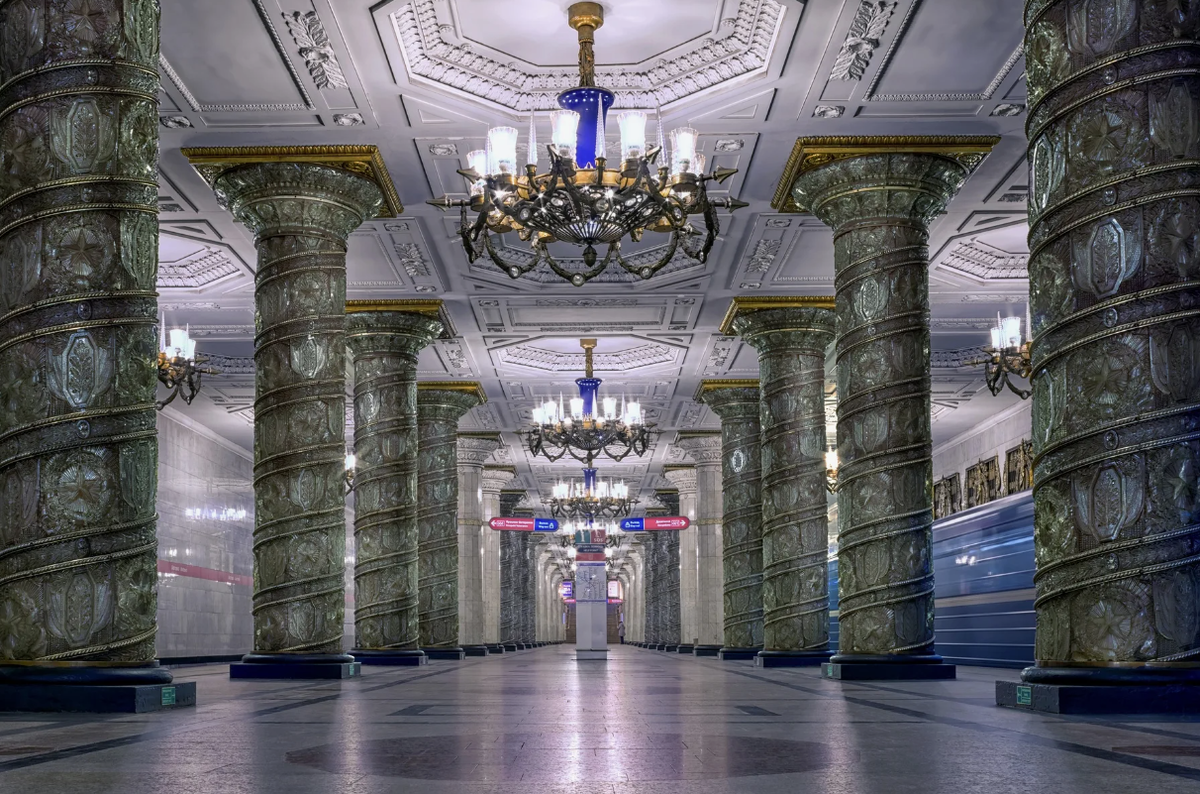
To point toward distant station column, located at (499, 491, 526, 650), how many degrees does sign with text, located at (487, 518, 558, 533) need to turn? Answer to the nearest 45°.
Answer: approximately 180°

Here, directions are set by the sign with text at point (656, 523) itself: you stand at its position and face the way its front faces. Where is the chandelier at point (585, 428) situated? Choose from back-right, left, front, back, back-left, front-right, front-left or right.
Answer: front

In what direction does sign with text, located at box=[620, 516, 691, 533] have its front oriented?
toward the camera

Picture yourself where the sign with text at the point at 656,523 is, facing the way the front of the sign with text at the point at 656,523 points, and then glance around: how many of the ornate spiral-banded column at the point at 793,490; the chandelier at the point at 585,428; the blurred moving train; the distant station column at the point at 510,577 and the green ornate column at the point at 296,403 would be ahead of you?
4

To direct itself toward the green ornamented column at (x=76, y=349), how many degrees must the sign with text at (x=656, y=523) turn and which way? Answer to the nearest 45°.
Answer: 0° — it already faces it

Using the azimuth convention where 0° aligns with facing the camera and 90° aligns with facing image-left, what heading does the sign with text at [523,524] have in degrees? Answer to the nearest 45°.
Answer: approximately 0°

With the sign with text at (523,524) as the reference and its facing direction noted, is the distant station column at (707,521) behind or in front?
in front

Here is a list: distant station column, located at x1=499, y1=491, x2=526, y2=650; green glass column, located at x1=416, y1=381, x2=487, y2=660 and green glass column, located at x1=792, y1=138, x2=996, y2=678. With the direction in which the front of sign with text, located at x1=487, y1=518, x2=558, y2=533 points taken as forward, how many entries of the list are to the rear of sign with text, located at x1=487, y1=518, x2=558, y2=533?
1

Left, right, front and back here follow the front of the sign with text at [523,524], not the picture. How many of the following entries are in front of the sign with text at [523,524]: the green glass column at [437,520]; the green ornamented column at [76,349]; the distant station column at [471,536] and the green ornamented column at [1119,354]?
4

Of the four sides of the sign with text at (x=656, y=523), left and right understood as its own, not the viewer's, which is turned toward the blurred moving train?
front

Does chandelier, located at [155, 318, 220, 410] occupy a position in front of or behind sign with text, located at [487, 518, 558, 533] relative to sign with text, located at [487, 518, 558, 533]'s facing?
in front

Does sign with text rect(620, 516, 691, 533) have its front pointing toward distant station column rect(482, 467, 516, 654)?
no

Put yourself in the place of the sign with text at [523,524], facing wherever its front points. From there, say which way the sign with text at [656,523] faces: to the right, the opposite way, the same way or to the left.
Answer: the same way

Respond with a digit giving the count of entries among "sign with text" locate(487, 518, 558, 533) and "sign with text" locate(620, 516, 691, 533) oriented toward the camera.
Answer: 2

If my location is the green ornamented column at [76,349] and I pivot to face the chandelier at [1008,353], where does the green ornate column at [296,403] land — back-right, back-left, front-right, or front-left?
front-left

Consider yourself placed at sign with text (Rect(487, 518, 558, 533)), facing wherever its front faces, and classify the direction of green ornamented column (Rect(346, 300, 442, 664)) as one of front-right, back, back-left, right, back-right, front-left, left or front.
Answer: front
